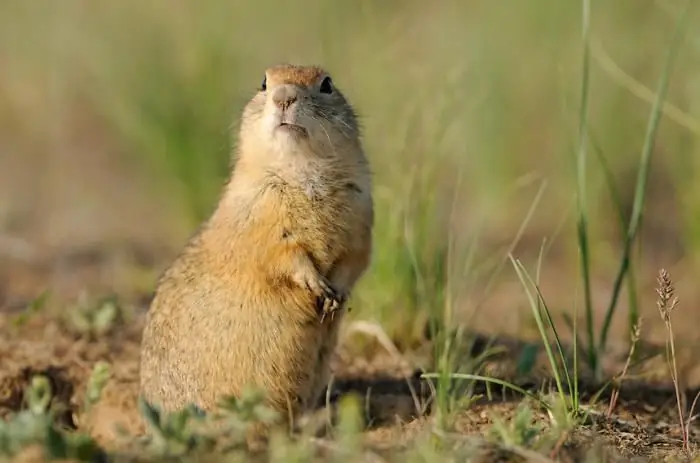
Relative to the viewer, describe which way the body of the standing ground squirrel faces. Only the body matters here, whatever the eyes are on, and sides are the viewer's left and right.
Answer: facing the viewer and to the right of the viewer

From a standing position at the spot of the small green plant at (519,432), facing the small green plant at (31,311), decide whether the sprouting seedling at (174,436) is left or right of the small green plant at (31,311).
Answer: left

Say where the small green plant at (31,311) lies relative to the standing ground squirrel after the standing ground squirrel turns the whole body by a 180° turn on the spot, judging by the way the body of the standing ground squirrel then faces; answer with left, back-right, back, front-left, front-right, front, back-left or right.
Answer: front

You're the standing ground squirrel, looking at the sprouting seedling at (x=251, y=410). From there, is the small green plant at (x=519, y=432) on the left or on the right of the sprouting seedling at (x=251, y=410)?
left

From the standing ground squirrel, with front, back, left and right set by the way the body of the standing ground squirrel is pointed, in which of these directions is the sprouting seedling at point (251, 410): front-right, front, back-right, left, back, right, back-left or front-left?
front-right

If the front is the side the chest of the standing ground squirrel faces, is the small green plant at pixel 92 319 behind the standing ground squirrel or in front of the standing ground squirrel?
behind

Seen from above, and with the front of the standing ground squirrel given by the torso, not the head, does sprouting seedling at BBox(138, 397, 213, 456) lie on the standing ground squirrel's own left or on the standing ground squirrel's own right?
on the standing ground squirrel's own right

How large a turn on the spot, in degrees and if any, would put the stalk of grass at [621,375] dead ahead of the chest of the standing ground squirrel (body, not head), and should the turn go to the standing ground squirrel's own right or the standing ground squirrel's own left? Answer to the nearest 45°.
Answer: approximately 45° to the standing ground squirrel's own left
